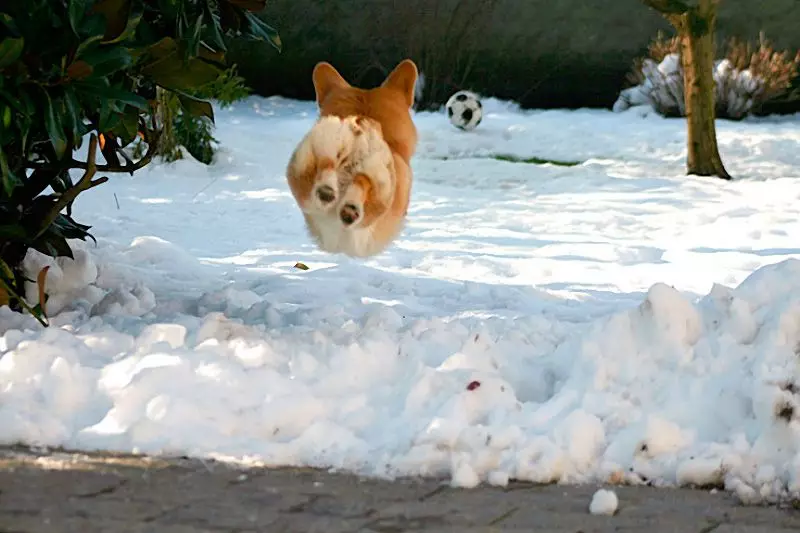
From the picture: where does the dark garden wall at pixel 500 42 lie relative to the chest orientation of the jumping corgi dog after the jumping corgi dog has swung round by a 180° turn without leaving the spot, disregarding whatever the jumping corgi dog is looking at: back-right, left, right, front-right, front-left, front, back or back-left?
back

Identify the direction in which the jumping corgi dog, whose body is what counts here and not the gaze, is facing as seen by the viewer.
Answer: away from the camera

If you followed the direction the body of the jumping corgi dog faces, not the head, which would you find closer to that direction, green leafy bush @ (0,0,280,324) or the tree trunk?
the tree trunk

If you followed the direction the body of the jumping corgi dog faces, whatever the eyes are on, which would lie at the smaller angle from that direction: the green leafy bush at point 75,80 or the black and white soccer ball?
the black and white soccer ball

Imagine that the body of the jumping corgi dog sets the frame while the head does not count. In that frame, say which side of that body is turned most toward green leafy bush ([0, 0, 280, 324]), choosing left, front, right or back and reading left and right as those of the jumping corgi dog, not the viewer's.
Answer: left

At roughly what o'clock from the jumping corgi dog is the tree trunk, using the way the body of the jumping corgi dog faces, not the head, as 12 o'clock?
The tree trunk is roughly at 1 o'clock from the jumping corgi dog.

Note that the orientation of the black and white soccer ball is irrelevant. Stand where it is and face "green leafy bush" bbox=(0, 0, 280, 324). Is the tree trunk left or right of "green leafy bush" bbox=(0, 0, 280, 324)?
left

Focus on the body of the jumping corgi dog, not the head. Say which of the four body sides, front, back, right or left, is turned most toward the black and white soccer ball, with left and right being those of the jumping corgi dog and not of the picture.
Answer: front
